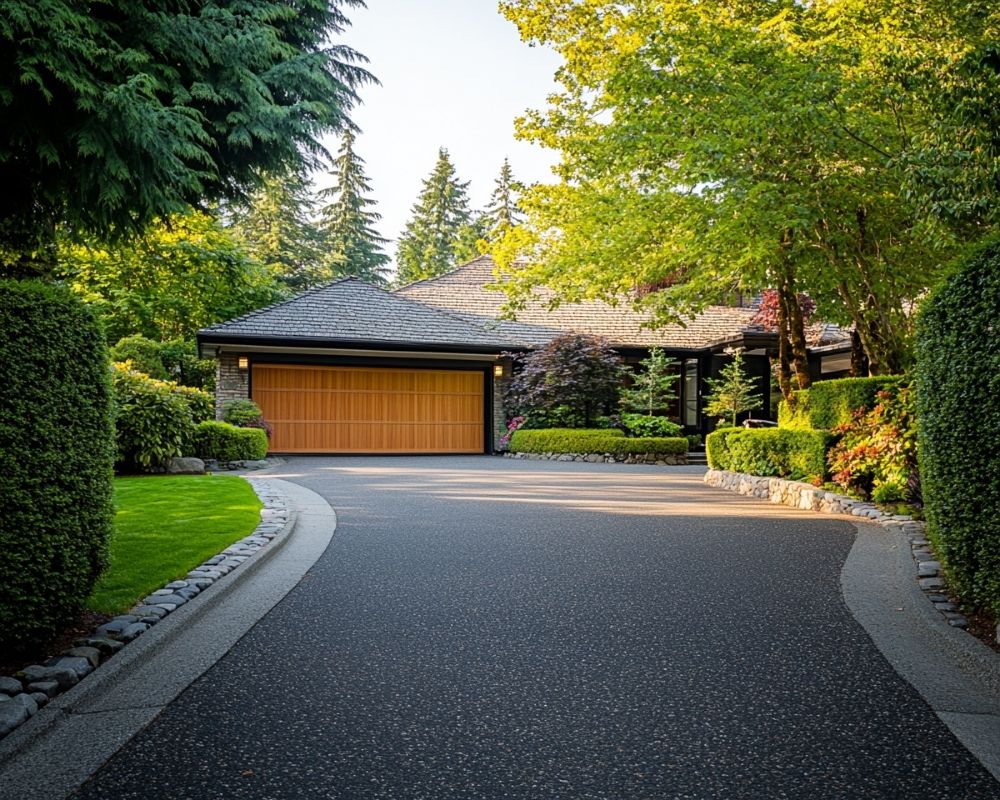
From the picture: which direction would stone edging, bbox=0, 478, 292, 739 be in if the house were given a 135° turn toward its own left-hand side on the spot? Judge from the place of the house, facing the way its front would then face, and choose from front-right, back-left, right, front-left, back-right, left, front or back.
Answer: back-right

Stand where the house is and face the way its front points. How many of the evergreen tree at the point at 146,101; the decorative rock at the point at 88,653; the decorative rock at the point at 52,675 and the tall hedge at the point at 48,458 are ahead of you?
4

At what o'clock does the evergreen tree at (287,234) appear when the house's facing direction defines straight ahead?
The evergreen tree is roughly at 5 o'clock from the house.

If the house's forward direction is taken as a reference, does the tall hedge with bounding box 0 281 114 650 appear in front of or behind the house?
in front

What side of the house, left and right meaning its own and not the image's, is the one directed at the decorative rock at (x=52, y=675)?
front

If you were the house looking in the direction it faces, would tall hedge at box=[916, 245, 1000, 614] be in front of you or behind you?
in front

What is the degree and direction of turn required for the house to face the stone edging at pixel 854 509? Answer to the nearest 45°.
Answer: approximately 45° to its left

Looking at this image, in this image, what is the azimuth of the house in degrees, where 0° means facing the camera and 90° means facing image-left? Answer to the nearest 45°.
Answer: approximately 0°

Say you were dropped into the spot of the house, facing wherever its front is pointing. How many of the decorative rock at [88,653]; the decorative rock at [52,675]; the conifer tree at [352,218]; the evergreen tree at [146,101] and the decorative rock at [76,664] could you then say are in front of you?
4

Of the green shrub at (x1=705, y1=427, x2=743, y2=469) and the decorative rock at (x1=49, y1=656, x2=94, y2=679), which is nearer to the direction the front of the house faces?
the decorative rock

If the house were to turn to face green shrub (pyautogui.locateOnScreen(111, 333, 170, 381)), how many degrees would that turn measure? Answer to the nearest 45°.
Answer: approximately 90° to its right

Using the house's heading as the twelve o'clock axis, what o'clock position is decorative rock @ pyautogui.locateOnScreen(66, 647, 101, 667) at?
The decorative rock is roughly at 12 o'clock from the house.

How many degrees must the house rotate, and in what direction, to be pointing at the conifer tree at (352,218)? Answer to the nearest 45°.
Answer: approximately 180°

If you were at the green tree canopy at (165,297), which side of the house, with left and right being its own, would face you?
right
